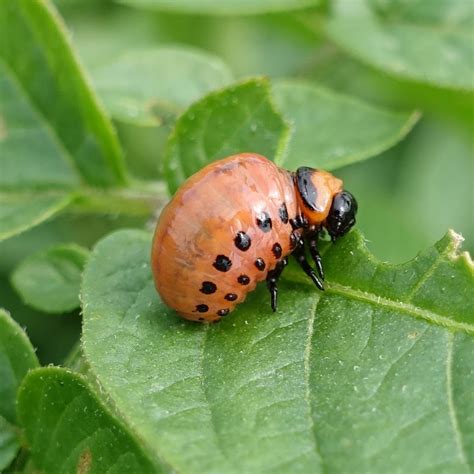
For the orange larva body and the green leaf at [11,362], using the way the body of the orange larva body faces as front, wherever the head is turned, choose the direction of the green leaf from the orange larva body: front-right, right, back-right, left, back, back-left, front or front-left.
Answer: back

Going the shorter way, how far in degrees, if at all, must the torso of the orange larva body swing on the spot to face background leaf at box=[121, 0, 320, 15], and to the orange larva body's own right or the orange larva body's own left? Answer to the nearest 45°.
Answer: approximately 90° to the orange larva body's own left

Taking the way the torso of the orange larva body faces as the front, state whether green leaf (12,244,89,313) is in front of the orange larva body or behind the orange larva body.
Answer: behind

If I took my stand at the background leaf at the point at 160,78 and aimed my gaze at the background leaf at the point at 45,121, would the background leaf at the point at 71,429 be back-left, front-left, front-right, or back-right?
front-left

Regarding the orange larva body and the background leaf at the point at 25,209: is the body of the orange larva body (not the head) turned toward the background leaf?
no

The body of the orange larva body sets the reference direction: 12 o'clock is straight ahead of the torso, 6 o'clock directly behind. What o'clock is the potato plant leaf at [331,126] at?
The potato plant leaf is roughly at 10 o'clock from the orange larva body.

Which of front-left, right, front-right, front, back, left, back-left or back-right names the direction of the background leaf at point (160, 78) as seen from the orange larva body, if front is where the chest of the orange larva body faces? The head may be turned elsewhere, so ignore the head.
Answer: left

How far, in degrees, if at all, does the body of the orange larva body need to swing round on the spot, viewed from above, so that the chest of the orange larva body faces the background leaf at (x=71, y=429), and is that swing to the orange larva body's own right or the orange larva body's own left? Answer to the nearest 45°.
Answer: approximately 135° to the orange larva body's own right

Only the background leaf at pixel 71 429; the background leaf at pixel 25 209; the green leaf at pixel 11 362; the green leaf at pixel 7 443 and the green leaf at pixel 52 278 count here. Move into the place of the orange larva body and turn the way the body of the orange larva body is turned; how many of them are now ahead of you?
0

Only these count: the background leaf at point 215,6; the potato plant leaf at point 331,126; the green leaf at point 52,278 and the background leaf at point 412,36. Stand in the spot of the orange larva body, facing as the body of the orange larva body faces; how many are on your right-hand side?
0

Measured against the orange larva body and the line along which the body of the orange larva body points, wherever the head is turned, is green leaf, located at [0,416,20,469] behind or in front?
behind

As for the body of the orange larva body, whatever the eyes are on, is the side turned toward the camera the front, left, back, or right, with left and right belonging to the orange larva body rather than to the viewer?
right

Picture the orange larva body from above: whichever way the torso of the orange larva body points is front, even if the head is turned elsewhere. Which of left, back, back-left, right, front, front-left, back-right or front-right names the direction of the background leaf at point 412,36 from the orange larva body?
front-left

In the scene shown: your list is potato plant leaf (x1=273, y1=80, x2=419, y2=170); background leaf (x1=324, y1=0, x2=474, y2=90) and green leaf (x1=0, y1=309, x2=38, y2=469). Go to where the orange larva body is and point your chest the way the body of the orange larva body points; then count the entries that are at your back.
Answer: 1
